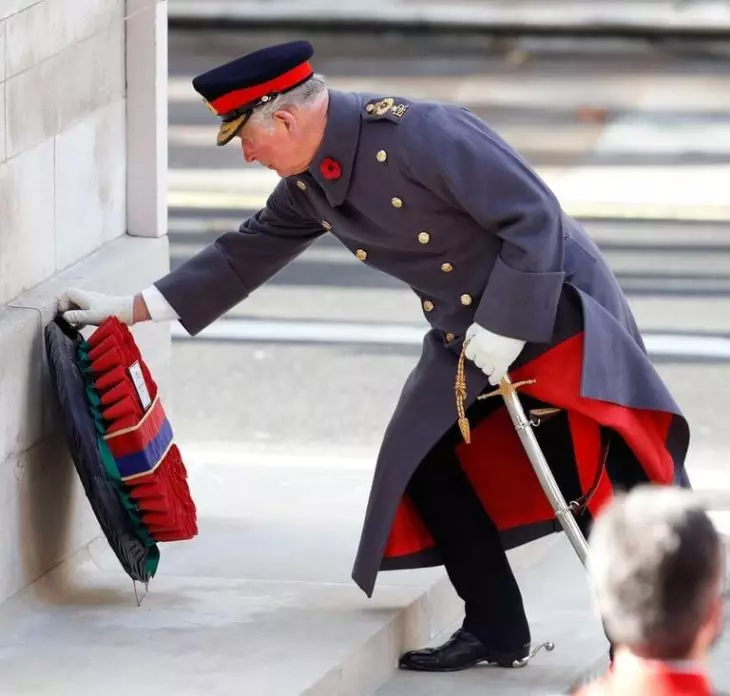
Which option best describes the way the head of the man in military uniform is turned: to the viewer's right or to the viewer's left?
to the viewer's left

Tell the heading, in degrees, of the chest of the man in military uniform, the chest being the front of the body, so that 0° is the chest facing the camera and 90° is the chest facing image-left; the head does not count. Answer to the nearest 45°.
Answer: approximately 90°

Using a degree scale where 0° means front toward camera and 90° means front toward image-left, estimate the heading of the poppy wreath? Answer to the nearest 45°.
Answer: approximately 270°
